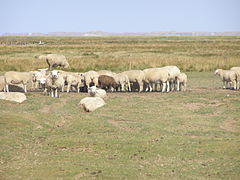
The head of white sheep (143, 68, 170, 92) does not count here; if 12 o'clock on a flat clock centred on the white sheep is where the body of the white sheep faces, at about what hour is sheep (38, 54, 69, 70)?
The sheep is roughly at 2 o'clock from the white sheep.

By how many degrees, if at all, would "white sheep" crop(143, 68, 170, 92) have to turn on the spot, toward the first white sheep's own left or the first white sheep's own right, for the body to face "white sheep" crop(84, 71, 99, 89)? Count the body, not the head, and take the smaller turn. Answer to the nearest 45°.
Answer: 0° — it already faces it

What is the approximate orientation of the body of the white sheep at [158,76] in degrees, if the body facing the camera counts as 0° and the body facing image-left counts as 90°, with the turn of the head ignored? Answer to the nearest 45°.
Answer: approximately 90°
